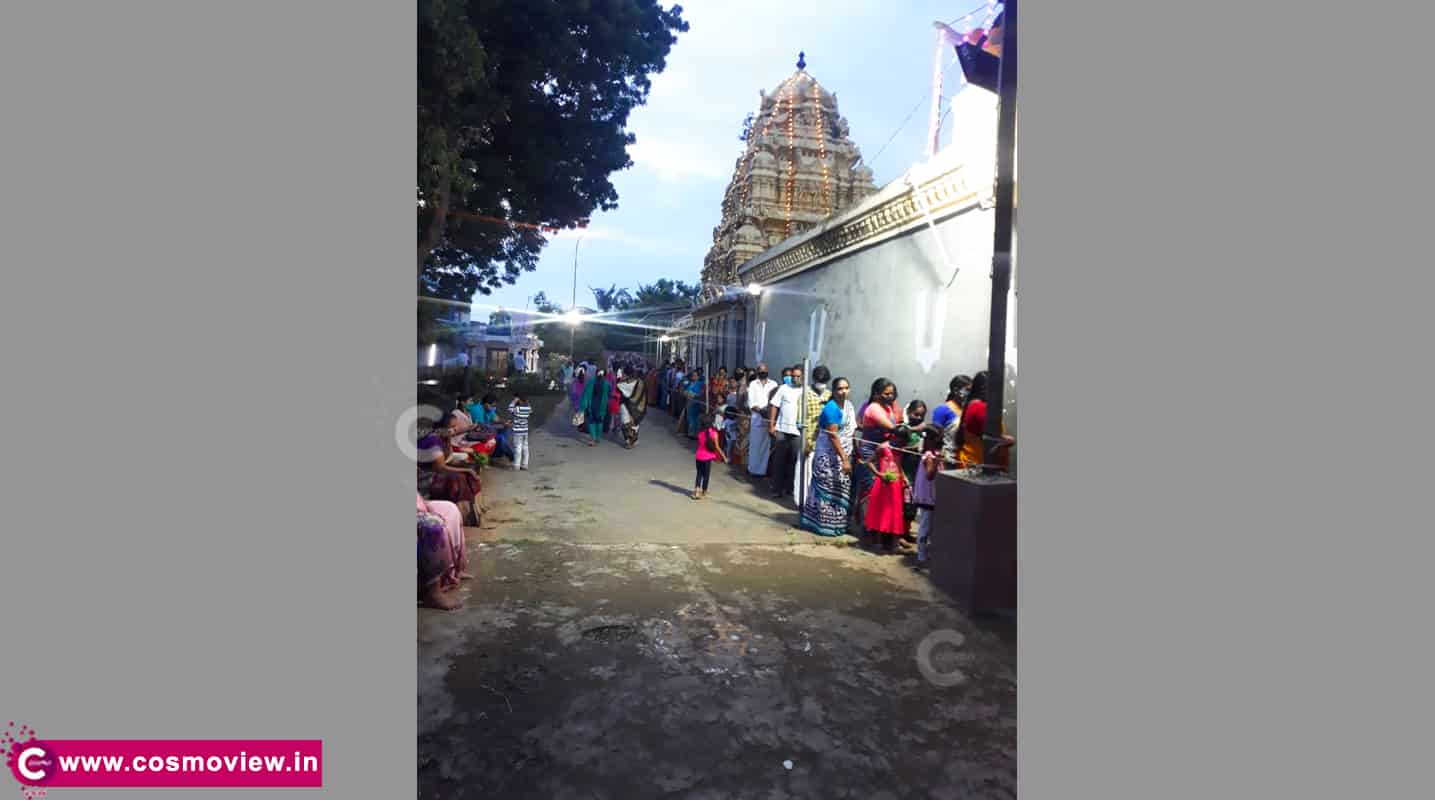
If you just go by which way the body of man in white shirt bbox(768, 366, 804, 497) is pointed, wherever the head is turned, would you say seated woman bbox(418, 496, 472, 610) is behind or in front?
in front

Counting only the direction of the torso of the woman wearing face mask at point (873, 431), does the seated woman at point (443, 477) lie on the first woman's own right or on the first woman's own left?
on the first woman's own right

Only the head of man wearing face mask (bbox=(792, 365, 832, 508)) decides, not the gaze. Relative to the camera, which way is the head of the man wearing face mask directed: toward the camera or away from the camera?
toward the camera

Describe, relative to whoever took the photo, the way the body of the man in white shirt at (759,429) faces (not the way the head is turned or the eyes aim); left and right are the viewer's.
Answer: facing the viewer

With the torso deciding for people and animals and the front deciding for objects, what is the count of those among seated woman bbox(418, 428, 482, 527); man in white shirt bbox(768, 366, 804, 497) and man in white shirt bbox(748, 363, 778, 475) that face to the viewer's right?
1

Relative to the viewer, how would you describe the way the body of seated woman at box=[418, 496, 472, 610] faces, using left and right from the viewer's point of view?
facing to the right of the viewer

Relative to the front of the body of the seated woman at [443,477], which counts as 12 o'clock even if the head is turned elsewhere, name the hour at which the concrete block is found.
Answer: The concrete block is roughly at 1 o'clock from the seated woman.

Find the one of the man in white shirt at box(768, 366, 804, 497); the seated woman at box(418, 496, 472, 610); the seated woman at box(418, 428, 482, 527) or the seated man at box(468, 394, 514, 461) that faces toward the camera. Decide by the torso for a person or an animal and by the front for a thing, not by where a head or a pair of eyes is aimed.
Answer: the man in white shirt

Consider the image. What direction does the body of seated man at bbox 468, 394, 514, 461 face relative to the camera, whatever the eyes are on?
to the viewer's right

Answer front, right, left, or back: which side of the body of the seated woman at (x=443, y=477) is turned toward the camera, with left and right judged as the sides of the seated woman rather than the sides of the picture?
right
